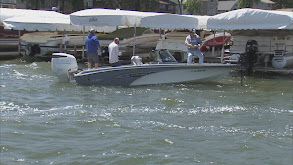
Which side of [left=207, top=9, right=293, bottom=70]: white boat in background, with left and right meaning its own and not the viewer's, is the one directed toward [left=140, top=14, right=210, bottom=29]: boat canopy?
left

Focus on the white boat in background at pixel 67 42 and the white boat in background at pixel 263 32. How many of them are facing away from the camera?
1

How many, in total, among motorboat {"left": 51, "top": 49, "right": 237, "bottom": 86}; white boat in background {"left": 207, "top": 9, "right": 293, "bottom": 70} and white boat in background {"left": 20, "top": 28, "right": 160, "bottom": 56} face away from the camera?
1

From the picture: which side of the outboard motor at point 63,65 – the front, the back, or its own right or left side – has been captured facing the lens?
right

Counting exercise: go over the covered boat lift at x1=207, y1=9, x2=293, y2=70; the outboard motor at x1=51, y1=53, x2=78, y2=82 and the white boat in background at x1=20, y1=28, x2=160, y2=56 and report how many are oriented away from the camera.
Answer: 1

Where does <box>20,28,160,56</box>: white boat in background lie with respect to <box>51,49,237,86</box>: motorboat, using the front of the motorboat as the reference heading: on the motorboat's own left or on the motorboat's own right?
on the motorboat's own left

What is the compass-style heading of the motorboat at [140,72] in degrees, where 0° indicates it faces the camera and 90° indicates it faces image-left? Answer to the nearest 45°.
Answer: approximately 270°

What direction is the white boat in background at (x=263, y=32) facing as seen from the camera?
away from the camera

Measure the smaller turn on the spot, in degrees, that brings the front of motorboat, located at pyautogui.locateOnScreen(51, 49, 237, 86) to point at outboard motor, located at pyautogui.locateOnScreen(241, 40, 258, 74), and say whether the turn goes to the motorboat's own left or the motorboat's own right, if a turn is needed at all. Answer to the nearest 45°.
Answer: approximately 45° to the motorboat's own left

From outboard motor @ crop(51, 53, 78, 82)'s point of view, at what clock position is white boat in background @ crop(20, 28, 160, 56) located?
The white boat in background is roughly at 9 o'clock from the outboard motor.

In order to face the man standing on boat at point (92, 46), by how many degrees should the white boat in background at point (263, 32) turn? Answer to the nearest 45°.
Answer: approximately 135° to its left

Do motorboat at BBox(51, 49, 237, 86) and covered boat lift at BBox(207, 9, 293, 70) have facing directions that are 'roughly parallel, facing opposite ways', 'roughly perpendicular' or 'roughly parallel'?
roughly perpendicular
